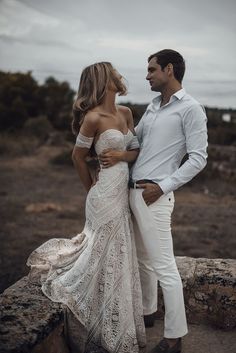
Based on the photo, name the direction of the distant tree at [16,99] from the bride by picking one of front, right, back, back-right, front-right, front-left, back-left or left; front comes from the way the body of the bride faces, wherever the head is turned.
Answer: back-left

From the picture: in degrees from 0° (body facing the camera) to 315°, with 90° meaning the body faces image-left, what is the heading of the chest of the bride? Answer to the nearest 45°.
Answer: approximately 315°

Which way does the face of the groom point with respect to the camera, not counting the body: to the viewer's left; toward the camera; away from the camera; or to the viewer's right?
to the viewer's left

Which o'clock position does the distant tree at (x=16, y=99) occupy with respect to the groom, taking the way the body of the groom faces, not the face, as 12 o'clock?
The distant tree is roughly at 4 o'clock from the groom.

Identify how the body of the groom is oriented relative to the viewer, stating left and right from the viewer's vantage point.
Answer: facing the viewer and to the left of the viewer
